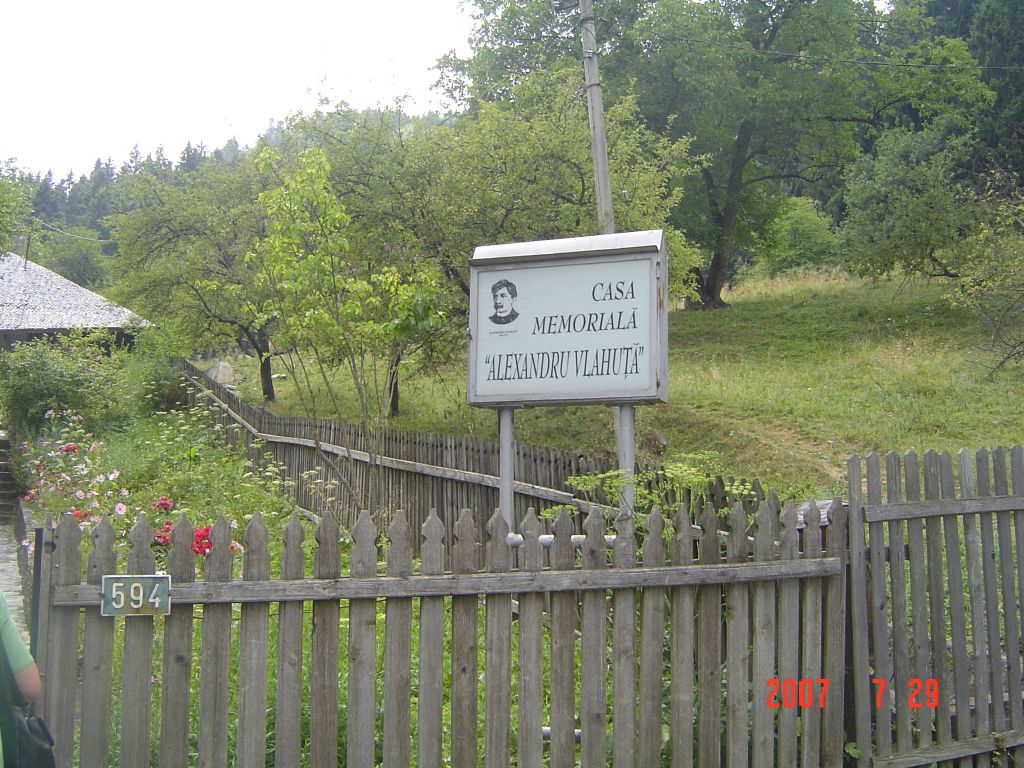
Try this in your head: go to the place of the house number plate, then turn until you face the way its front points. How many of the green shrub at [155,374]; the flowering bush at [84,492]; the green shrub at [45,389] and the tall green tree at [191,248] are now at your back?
4

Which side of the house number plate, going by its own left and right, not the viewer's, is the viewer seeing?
front

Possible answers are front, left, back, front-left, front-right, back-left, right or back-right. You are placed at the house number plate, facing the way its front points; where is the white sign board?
back-left

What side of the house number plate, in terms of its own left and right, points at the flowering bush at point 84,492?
back

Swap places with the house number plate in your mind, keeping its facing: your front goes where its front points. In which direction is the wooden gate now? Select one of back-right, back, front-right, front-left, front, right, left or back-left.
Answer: left

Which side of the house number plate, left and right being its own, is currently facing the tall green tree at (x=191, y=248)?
back

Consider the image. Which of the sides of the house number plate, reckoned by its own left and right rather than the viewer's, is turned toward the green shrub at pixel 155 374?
back

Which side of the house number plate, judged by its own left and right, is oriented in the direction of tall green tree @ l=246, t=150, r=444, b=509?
back

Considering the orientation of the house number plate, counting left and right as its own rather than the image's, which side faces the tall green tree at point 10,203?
back

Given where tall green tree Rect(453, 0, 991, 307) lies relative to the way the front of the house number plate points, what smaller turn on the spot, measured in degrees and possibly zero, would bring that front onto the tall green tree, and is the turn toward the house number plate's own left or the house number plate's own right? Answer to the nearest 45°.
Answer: approximately 135° to the house number plate's own left

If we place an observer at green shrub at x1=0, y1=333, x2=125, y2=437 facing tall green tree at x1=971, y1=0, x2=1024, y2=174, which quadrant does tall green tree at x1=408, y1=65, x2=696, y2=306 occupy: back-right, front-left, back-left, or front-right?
front-right
